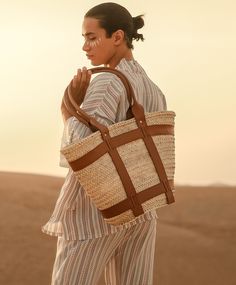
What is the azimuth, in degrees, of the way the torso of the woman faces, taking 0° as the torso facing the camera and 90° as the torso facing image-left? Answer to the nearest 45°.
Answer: approximately 90°

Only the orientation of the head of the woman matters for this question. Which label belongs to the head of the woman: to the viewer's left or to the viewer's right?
to the viewer's left
